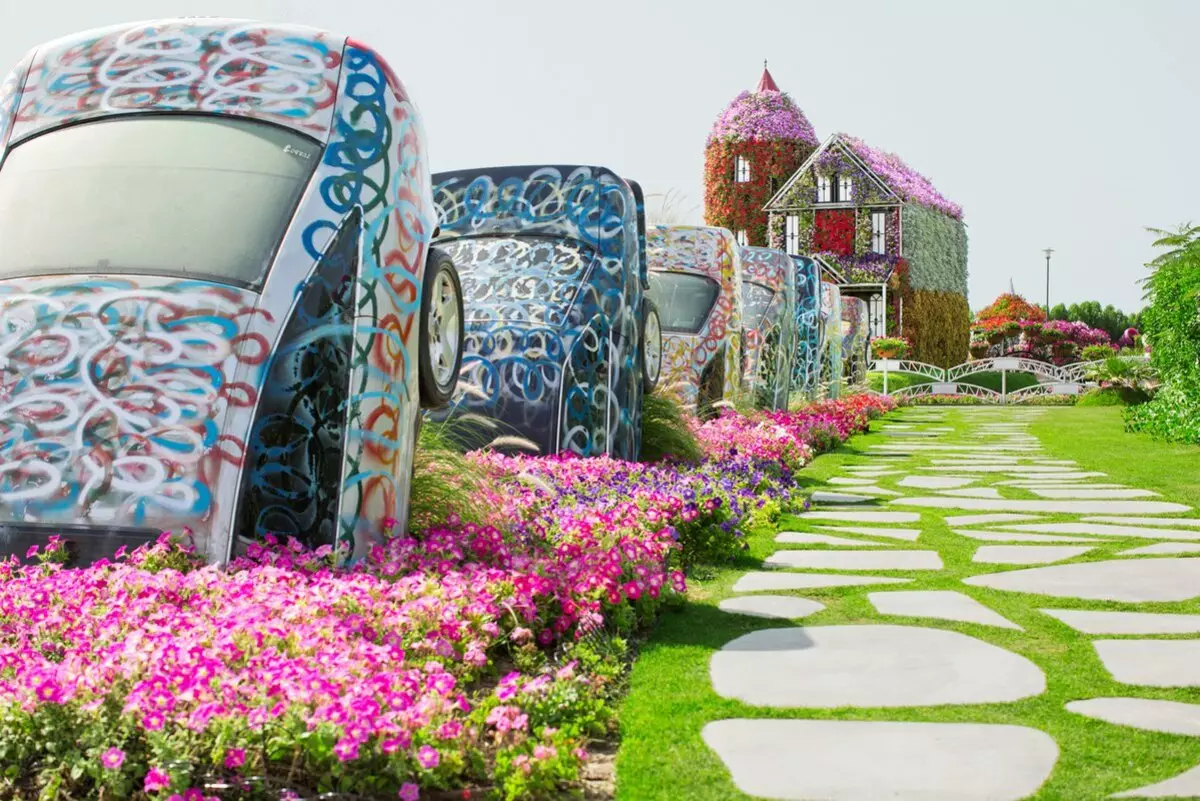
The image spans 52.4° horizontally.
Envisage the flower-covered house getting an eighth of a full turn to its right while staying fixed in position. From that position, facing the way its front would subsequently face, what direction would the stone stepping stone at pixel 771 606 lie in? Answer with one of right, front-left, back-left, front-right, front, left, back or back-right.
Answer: left

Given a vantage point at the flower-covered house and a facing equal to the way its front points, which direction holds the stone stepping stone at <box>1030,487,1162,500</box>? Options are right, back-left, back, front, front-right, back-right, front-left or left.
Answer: front-left

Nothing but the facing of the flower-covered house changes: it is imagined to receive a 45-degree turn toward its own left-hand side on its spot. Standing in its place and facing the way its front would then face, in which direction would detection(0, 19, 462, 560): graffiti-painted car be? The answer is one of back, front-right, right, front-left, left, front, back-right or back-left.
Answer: front

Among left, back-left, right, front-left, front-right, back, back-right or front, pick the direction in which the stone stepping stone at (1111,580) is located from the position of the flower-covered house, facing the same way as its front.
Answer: front-left
